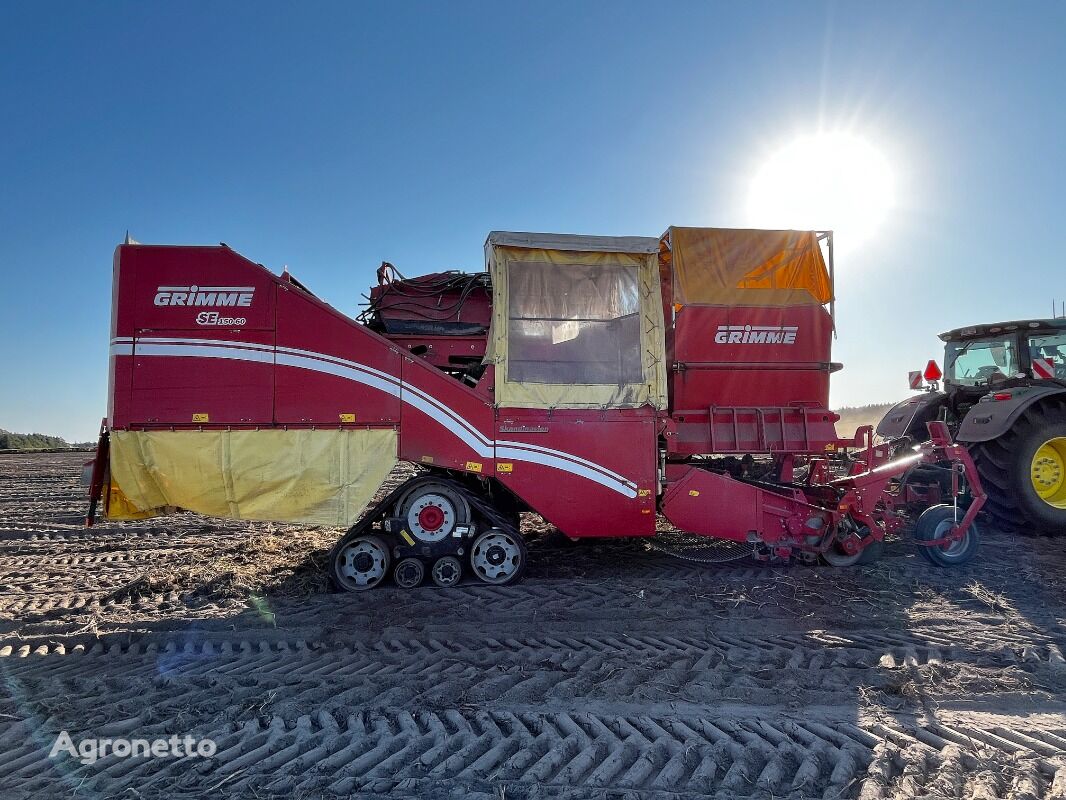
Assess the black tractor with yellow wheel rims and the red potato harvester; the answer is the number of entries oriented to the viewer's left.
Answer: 0

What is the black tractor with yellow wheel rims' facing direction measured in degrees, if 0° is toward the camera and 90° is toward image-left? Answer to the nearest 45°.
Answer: approximately 225°

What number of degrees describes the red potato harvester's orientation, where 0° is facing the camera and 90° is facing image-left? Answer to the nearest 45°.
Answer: approximately 270°

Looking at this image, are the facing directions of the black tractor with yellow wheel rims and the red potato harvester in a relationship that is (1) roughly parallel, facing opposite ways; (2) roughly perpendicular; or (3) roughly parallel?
roughly parallel

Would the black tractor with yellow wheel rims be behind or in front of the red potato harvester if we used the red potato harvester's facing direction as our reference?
in front

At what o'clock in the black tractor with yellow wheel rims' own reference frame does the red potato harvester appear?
The red potato harvester is roughly at 6 o'clock from the black tractor with yellow wheel rims.
